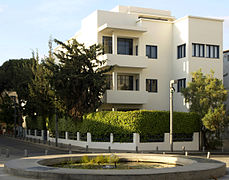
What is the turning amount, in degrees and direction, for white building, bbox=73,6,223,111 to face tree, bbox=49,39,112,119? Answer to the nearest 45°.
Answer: approximately 45° to its right

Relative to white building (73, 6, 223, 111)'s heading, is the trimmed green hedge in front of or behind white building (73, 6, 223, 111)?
in front

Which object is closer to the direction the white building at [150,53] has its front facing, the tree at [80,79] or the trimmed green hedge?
the trimmed green hedge

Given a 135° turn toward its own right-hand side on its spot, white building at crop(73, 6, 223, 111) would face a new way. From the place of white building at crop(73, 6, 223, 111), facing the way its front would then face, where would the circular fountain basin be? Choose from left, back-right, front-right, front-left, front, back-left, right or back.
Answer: back-left

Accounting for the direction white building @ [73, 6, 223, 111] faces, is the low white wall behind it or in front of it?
in front

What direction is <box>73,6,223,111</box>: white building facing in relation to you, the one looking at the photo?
facing the viewer
